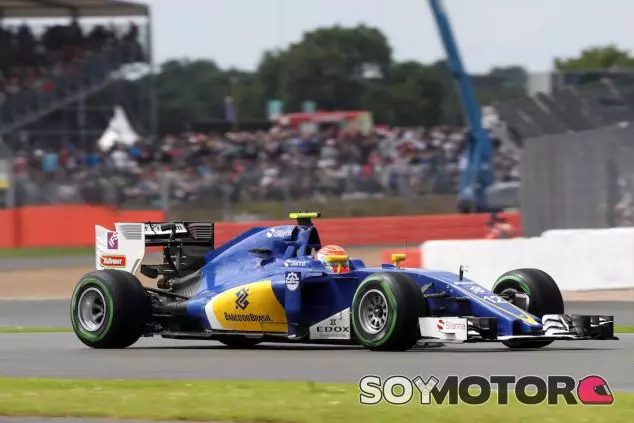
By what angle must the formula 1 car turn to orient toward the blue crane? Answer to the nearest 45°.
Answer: approximately 135° to its left

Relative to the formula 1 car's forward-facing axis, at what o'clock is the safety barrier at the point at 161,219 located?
The safety barrier is roughly at 7 o'clock from the formula 1 car.

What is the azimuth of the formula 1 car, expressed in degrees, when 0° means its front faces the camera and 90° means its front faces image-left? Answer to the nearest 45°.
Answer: approximately 315°

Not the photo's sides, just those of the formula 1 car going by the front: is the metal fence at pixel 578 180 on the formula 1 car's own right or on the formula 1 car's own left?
on the formula 1 car's own left

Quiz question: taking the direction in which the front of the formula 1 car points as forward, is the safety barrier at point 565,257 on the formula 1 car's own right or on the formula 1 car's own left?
on the formula 1 car's own left

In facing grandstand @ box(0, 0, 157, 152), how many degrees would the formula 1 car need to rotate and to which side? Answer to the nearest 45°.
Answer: approximately 135° to its left

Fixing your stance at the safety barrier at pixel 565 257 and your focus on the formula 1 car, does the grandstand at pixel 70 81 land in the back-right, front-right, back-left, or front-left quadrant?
back-right

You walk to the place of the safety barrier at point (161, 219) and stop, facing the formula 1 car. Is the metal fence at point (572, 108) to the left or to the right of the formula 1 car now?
left
